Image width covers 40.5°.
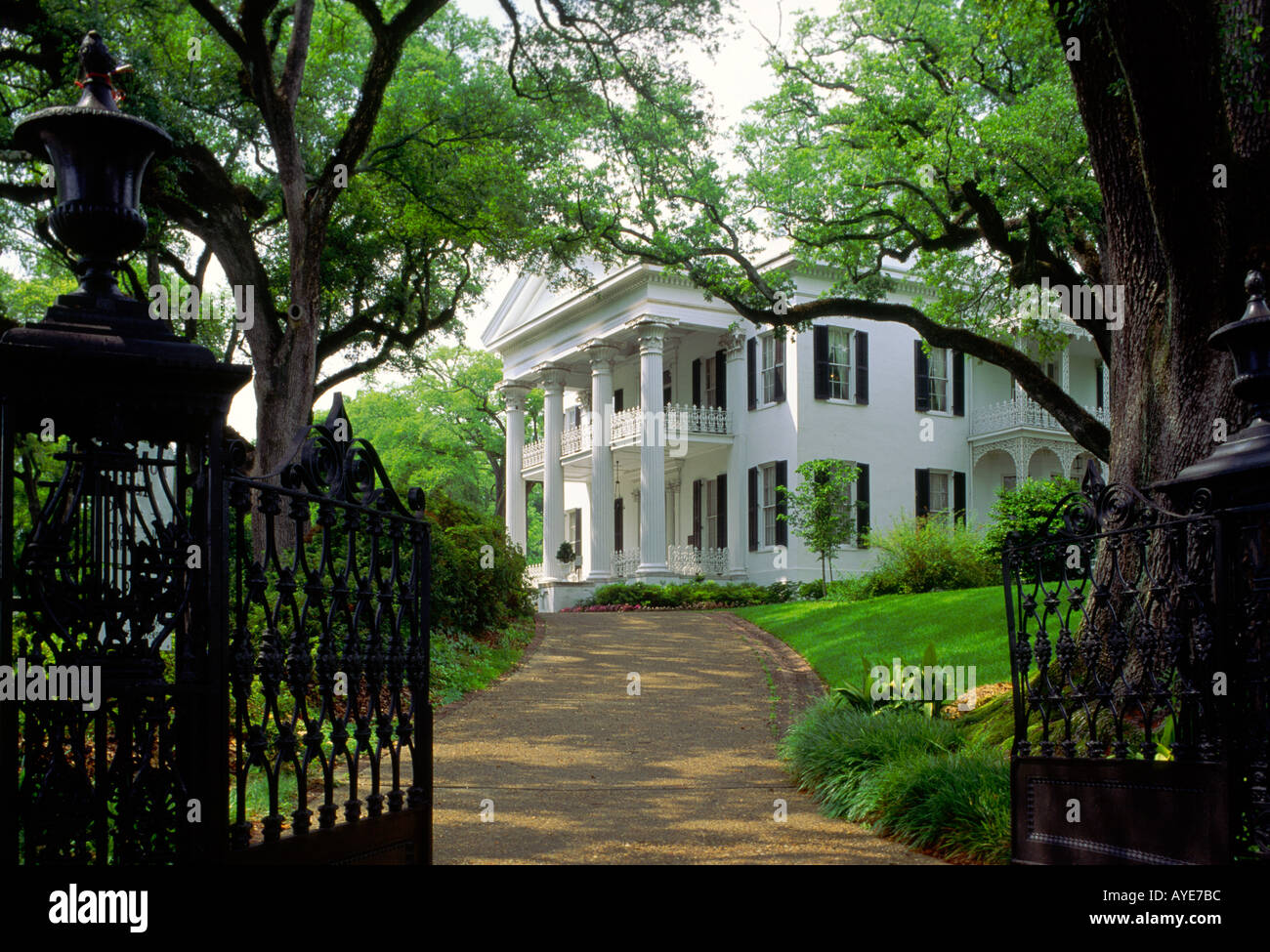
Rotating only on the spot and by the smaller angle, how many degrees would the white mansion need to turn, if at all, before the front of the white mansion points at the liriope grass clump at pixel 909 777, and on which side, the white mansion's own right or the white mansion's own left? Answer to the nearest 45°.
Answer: approximately 45° to the white mansion's own left

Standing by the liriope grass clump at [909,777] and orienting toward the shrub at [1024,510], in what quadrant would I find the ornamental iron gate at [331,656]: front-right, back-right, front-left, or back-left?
back-left

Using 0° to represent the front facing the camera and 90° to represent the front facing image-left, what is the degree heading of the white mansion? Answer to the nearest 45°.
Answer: approximately 45°

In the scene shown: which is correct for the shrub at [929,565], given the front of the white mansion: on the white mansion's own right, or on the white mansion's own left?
on the white mansion's own left

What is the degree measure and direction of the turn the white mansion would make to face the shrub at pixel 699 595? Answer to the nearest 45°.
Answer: approximately 45° to its left

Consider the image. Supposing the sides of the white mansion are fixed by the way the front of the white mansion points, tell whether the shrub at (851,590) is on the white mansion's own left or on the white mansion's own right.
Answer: on the white mansion's own left

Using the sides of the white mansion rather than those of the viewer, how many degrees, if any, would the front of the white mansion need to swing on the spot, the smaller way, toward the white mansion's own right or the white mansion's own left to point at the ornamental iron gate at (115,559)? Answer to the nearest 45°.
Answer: approximately 45° to the white mansion's own left

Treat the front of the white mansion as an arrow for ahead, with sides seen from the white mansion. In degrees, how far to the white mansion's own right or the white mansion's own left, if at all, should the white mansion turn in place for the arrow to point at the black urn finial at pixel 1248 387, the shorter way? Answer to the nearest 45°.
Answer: approximately 45° to the white mansion's own left

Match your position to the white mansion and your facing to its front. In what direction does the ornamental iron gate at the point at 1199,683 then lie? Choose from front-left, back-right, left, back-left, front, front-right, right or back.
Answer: front-left
